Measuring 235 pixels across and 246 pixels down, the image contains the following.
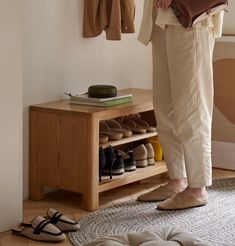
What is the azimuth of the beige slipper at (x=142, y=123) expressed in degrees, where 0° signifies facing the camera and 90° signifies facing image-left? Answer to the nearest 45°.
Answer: approximately 315°

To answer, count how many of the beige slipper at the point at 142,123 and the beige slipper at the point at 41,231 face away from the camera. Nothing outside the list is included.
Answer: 0

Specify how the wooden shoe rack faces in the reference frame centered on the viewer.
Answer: facing the viewer and to the right of the viewer

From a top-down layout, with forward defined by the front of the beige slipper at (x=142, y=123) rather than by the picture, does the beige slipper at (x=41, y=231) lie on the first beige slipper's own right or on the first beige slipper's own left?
on the first beige slipper's own right

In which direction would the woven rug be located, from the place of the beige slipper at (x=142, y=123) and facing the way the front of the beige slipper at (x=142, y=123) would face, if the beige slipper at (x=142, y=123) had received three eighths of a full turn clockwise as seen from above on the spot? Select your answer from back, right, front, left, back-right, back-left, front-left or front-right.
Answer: left
